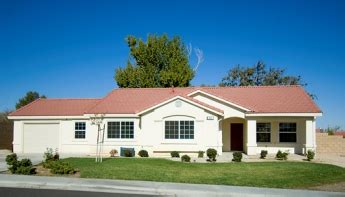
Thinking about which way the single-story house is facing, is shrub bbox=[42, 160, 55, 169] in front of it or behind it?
in front

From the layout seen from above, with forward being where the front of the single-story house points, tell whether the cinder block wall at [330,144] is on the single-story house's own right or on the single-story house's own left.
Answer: on the single-story house's own left

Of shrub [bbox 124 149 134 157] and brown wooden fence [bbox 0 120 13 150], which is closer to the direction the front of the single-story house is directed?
the shrub

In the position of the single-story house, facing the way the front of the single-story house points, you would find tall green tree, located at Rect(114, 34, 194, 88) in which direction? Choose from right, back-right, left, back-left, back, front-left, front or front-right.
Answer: back

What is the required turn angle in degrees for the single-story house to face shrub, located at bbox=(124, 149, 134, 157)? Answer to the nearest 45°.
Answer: approximately 45° to its right

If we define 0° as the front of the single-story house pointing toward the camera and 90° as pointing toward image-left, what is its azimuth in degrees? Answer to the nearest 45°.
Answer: approximately 0°

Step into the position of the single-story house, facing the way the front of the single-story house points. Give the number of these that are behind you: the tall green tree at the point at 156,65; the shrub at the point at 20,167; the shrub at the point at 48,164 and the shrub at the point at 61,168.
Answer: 1

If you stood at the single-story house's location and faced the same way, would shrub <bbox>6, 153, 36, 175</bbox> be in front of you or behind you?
in front

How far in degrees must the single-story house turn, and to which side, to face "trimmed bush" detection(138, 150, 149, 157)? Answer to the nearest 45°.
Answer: approximately 45° to its right

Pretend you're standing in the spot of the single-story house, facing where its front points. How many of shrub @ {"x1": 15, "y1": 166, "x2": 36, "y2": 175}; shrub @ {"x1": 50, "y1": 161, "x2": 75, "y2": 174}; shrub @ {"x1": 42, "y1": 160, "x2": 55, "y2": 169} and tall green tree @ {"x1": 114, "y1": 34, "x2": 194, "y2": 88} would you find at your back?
1
